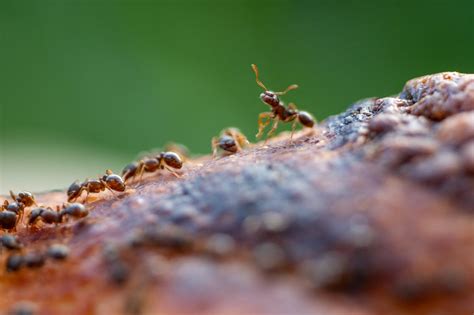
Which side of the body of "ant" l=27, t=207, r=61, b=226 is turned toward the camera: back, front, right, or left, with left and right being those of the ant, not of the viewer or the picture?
left
